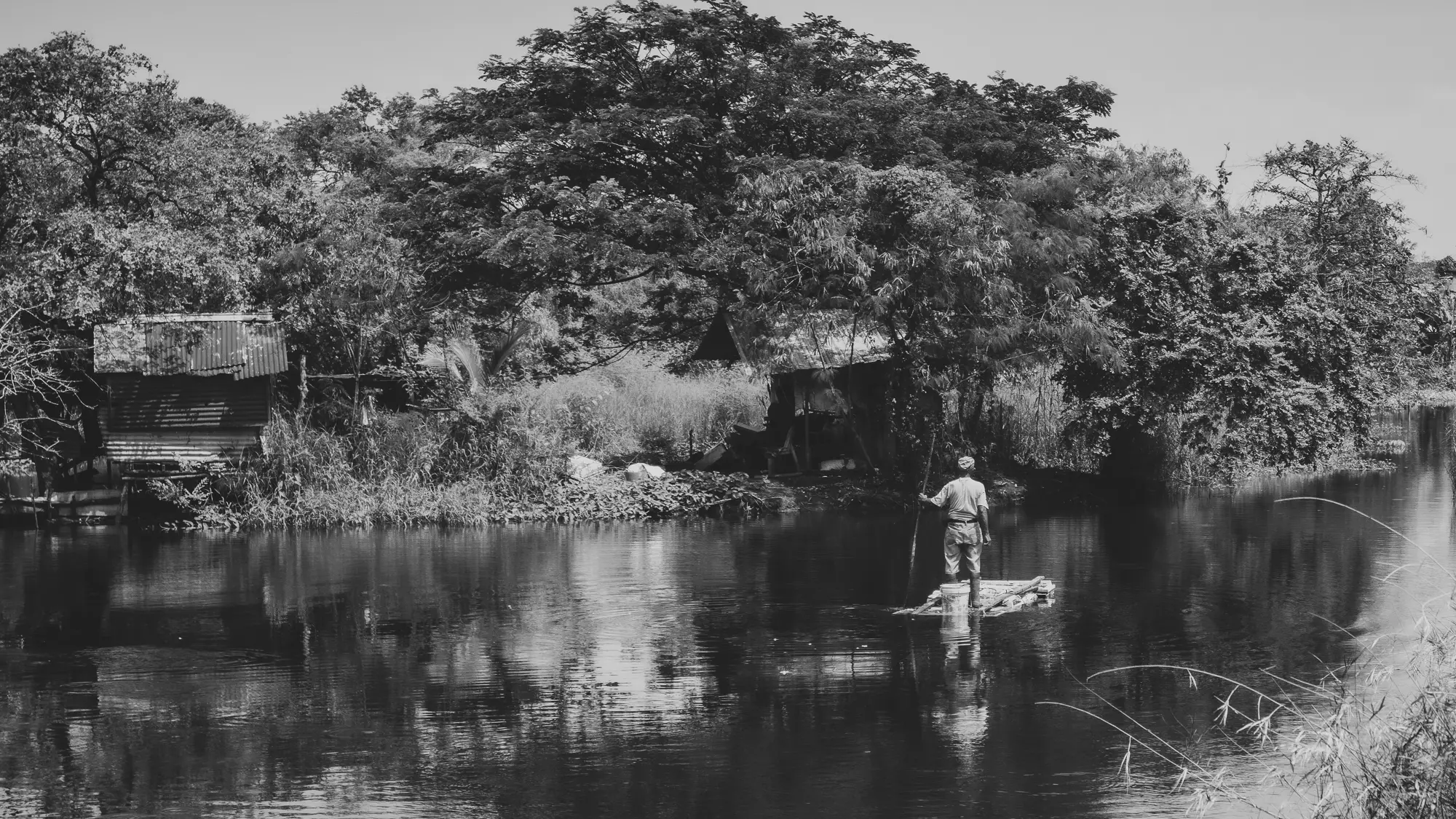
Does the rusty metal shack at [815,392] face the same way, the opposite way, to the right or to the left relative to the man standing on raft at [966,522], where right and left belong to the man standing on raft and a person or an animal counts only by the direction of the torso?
the opposite way

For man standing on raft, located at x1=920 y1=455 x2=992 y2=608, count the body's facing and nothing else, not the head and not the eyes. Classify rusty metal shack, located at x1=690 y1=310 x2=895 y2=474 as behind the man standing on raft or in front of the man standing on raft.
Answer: in front

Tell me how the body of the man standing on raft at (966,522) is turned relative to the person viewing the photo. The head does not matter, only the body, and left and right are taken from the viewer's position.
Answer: facing away from the viewer

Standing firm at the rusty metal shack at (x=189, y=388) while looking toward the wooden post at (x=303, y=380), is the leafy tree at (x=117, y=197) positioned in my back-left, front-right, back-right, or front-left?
back-left

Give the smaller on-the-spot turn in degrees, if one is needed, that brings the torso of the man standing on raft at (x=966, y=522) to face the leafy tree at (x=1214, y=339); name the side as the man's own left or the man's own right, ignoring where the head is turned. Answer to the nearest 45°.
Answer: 0° — they already face it

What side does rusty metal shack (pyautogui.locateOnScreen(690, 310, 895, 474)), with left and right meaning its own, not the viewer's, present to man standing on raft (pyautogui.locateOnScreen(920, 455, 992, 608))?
front

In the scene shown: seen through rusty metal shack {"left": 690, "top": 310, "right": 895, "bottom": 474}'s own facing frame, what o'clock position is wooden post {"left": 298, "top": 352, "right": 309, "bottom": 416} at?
The wooden post is roughly at 2 o'clock from the rusty metal shack.

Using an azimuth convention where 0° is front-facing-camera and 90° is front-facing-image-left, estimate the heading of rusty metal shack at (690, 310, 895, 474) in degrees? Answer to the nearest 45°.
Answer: approximately 0°

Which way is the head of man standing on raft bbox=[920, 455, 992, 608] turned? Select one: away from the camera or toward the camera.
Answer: away from the camera

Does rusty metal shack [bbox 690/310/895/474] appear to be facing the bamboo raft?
yes

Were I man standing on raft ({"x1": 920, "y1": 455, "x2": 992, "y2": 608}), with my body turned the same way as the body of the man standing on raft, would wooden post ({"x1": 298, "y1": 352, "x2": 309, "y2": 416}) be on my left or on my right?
on my left

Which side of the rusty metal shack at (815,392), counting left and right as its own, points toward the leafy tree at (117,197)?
right

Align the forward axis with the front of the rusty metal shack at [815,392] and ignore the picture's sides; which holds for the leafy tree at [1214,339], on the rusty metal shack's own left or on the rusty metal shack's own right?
on the rusty metal shack's own left

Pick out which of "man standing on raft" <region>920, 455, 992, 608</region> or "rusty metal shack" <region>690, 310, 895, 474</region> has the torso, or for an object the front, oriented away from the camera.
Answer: the man standing on raft

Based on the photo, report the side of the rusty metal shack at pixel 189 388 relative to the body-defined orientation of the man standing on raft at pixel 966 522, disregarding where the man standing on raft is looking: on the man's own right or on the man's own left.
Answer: on the man's own left
